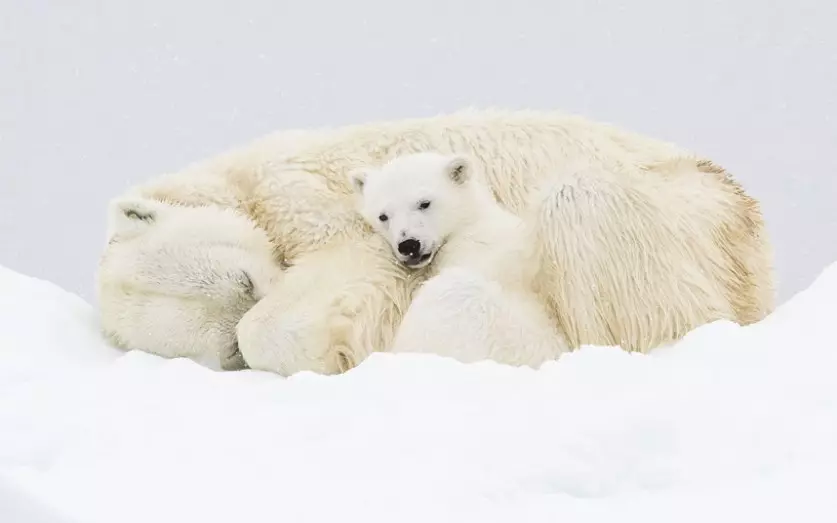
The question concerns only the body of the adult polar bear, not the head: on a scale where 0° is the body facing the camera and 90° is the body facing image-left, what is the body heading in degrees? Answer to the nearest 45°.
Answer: approximately 90°
